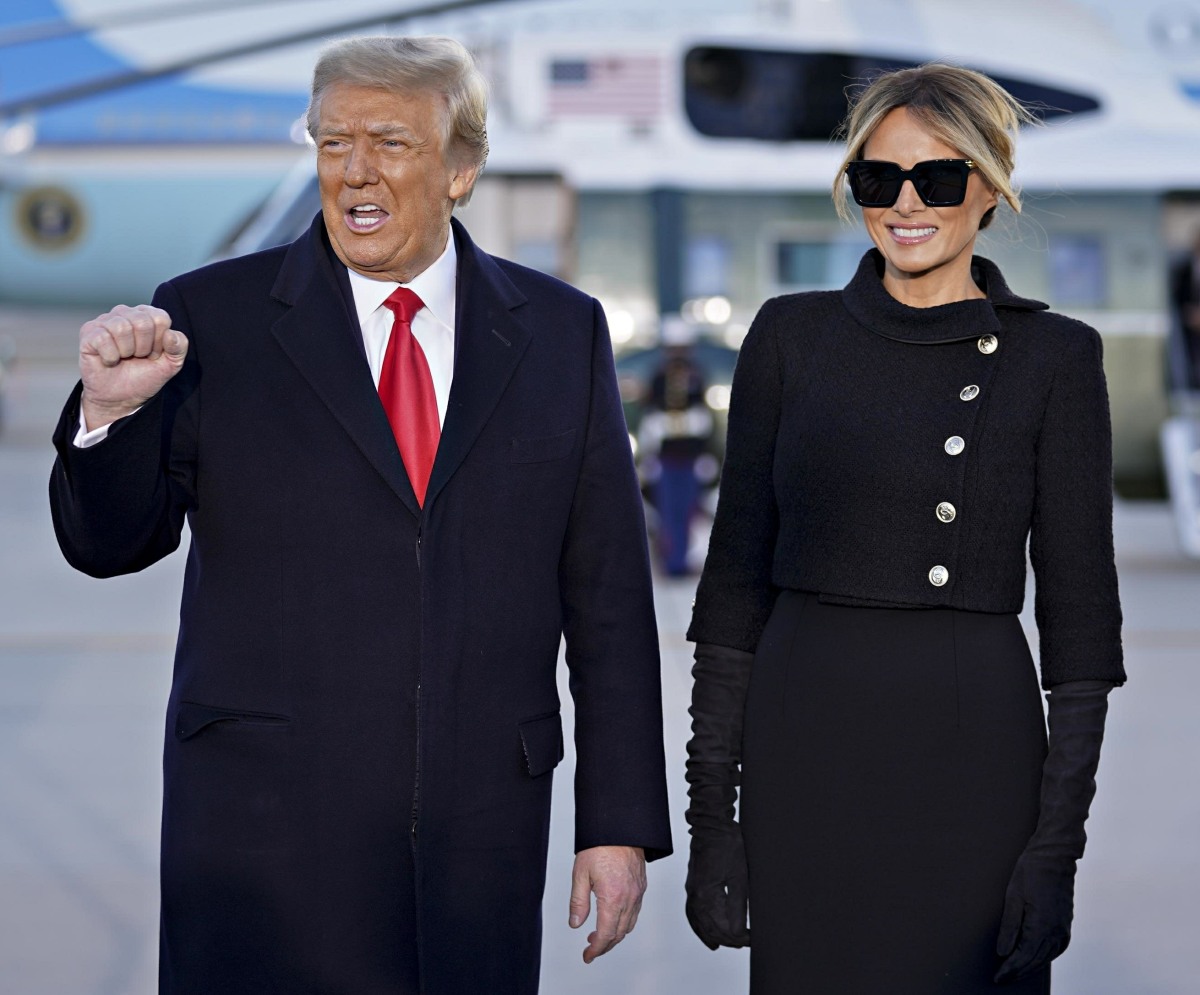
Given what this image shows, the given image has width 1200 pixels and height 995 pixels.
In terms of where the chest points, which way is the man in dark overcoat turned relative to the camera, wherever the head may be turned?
toward the camera

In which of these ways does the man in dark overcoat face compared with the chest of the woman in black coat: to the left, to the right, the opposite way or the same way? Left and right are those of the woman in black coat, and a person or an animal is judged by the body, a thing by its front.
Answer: the same way

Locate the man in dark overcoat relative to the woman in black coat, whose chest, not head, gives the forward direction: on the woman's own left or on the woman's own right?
on the woman's own right

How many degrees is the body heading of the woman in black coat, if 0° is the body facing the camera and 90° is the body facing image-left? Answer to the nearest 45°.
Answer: approximately 0°

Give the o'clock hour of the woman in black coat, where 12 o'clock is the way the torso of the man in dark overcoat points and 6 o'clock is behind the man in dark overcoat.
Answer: The woman in black coat is roughly at 9 o'clock from the man in dark overcoat.

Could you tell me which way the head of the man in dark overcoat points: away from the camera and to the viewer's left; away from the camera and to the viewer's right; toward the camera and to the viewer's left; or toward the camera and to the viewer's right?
toward the camera and to the viewer's left

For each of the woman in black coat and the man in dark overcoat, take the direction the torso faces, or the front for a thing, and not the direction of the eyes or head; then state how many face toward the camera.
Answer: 2
